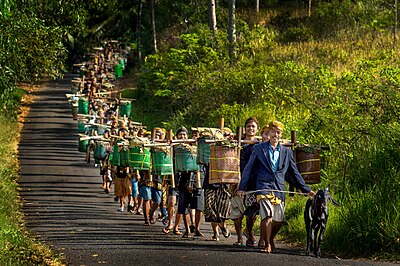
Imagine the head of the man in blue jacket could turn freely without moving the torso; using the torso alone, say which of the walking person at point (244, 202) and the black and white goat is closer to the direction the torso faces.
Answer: the black and white goat

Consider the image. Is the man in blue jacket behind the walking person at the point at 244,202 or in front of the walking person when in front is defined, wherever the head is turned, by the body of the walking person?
in front

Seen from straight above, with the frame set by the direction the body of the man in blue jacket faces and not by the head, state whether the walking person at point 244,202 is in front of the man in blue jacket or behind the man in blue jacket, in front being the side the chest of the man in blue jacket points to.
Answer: behind

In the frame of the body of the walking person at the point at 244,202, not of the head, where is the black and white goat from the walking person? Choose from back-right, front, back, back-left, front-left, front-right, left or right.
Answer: front-left

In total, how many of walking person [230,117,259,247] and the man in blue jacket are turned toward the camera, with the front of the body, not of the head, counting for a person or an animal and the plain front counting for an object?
2

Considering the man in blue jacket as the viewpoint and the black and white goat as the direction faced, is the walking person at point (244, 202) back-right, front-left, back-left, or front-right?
back-left

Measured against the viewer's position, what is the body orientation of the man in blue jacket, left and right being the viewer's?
facing the viewer
